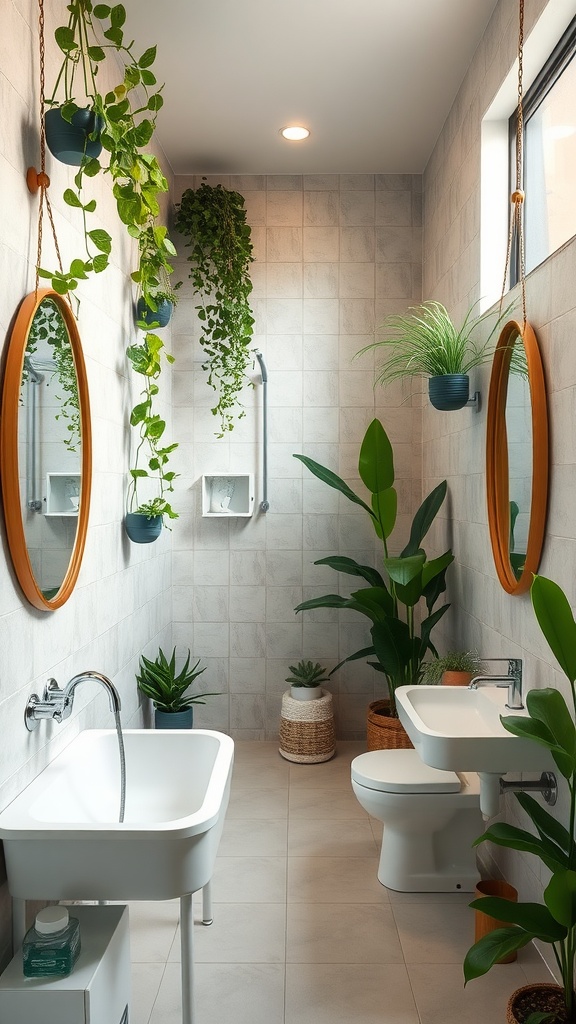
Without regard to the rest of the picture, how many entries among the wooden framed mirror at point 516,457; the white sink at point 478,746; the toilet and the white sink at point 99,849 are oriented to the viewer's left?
3

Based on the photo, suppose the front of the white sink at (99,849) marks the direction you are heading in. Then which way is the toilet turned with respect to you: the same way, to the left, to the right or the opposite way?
the opposite way

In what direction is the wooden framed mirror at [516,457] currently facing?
to the viewer's left

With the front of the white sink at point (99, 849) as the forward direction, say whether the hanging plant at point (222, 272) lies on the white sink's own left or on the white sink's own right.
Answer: on the white sink's own left

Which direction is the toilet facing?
to the viewer's left

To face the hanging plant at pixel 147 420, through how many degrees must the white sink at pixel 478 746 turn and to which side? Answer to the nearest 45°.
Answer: approximately 45° to its right

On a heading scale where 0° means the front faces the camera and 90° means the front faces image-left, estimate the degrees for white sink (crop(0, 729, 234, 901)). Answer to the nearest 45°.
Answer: approximately 270°

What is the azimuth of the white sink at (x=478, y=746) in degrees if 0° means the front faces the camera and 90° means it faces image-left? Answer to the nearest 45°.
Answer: approximately 90°

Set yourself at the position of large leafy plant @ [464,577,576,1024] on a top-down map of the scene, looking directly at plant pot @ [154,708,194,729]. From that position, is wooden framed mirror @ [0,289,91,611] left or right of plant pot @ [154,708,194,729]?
left

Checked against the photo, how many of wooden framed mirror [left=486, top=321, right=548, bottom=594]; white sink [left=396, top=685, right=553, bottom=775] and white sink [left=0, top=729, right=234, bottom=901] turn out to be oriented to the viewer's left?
2

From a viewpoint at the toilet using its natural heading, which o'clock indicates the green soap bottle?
The green soap bottle is roughly at 10 o'clock from the toilet.

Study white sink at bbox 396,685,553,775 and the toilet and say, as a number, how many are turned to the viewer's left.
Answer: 2

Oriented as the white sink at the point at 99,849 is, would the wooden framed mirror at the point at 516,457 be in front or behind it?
in front

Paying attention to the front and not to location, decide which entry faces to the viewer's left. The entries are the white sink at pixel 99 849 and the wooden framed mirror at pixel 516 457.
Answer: the wooden framed mirror
